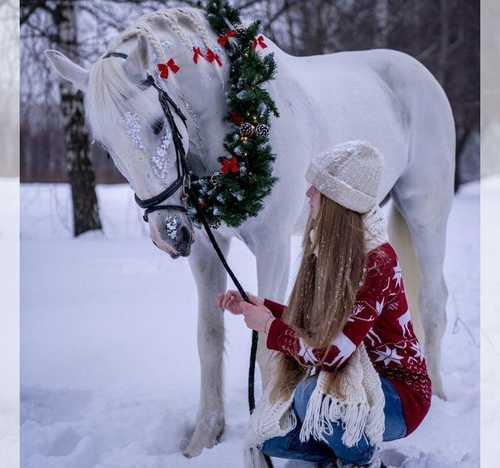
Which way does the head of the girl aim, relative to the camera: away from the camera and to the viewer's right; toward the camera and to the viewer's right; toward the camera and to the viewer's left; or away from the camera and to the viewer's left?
away from the camera and to the viewer's left

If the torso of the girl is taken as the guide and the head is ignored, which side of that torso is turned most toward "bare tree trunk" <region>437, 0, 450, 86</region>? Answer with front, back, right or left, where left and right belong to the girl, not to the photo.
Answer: right

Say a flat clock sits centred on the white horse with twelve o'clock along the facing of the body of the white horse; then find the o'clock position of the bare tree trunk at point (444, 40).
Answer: The bare tree trunk is roughly at 5 o'clock from the white horse.

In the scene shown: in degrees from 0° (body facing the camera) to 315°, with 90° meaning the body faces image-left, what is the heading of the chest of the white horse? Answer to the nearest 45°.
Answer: approximately 45°

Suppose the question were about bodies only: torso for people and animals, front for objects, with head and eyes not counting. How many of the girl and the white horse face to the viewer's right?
0

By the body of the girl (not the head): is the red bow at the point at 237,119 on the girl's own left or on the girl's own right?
on the girl's own right

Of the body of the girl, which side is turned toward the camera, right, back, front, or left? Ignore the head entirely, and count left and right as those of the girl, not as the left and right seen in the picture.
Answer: left

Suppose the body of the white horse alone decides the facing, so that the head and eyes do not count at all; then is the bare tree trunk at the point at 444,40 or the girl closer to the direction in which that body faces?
the girl
